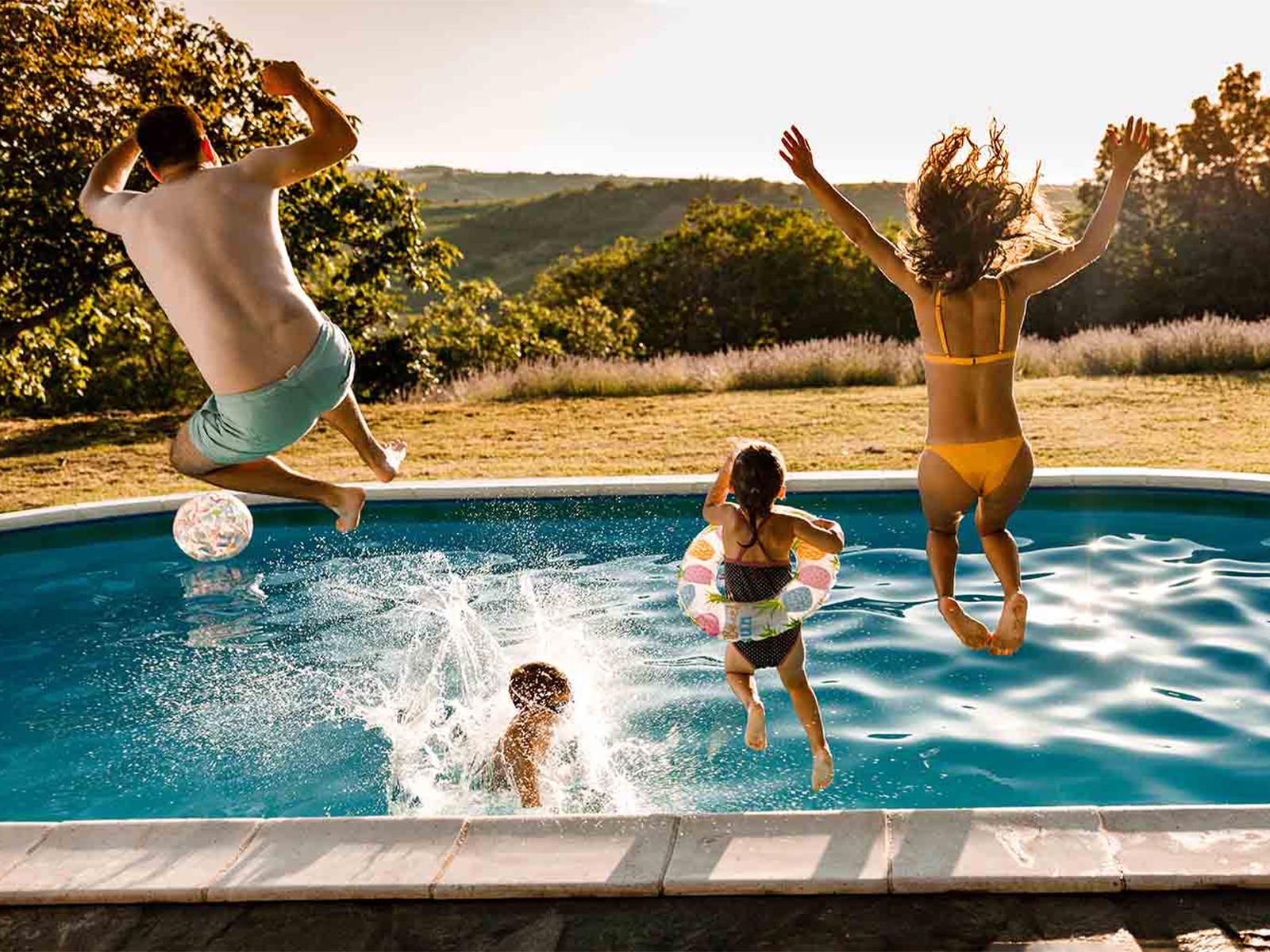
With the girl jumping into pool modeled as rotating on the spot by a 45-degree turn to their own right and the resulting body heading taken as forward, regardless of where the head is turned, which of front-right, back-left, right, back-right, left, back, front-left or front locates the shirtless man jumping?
back-left

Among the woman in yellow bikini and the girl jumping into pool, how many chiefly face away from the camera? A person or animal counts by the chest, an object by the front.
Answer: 2

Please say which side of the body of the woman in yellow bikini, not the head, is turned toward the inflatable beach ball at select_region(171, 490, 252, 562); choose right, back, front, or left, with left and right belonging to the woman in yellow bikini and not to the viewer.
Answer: left

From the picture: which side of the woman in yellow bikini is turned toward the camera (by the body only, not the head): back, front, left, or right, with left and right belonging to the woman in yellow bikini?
back

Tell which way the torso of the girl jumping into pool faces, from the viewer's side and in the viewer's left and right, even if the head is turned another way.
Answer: facing away from the viewer

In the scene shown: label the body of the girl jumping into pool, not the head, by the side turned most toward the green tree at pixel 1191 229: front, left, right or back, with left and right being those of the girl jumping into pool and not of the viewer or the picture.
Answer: front

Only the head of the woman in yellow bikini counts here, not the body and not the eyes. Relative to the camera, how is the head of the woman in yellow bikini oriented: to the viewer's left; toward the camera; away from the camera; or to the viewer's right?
away from the camera

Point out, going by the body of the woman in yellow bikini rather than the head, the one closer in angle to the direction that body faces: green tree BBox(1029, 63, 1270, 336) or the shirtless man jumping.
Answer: the green tree

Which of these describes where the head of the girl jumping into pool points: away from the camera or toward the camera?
away from the camera

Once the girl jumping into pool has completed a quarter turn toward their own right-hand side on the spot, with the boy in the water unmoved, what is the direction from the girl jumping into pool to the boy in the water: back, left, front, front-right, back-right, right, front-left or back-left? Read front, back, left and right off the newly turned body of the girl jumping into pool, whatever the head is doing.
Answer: back-left
